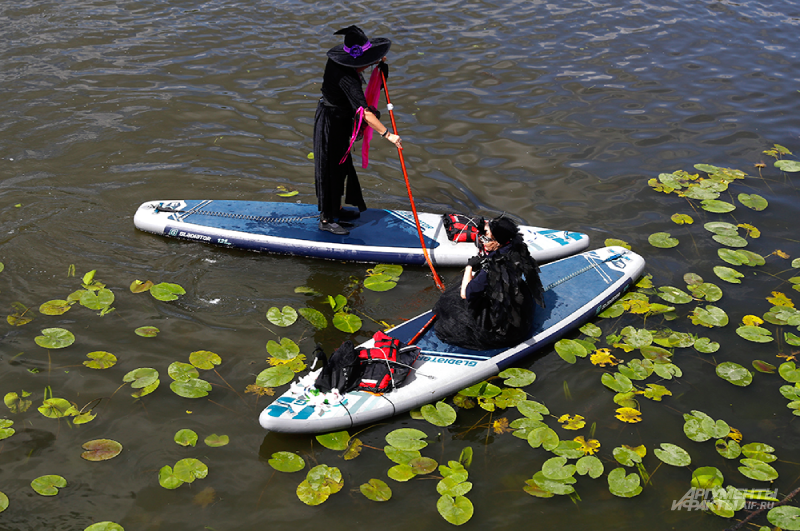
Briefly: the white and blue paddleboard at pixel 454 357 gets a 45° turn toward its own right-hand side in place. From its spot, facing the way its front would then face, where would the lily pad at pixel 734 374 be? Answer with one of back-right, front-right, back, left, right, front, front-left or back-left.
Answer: back

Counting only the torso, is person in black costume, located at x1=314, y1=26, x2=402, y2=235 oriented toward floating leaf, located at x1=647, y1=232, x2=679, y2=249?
yes

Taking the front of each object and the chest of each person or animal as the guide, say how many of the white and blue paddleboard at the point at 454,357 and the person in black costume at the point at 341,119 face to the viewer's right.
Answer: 1

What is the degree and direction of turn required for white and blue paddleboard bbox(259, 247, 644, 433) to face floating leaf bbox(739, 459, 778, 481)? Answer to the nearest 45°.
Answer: approximately 90° to its left

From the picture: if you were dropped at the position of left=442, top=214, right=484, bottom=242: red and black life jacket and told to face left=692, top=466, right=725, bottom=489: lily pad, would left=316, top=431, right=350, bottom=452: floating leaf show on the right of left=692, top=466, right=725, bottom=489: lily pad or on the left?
right

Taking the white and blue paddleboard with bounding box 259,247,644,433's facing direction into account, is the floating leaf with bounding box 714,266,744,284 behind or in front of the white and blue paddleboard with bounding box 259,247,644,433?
behind

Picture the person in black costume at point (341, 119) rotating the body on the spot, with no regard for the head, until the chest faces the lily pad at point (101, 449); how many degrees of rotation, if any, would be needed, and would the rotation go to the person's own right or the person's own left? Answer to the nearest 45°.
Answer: approximately 135° to the person's own right

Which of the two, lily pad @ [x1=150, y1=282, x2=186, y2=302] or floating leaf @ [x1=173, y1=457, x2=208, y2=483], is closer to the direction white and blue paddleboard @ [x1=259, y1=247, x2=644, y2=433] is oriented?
the floating leaf

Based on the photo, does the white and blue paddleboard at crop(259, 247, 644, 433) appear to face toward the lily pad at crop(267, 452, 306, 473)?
yes

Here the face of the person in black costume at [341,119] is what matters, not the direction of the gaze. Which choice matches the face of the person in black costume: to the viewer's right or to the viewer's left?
to the viewer's right

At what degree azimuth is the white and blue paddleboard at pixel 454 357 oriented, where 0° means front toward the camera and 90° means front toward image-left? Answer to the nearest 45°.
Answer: approximately 45°

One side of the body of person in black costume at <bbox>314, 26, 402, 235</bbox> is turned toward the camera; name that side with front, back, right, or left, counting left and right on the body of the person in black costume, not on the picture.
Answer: right

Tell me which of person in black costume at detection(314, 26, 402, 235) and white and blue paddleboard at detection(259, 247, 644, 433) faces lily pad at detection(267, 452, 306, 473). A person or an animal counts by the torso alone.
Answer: the white and blue paddleboard

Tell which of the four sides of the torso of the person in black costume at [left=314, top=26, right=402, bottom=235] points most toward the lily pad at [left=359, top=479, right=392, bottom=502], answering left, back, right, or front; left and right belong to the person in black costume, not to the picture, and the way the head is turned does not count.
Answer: right

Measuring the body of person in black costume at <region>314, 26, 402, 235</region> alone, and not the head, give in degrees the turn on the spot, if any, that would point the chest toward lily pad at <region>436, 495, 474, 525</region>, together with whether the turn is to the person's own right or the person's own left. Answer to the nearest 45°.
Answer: approximately 90° to the person's own right
